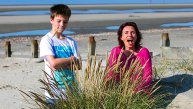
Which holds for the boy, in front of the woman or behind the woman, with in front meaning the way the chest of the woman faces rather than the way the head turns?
in front

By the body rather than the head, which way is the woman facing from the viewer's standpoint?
toward the camera

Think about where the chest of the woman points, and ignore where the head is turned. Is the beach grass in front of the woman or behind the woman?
in front

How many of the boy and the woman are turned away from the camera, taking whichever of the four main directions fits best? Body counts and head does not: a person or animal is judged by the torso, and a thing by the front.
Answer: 0

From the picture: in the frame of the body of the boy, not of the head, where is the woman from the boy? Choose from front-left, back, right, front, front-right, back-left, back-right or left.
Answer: left

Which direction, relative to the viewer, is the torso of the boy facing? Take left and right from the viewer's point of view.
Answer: facing the viewer and to the right of the viewer
